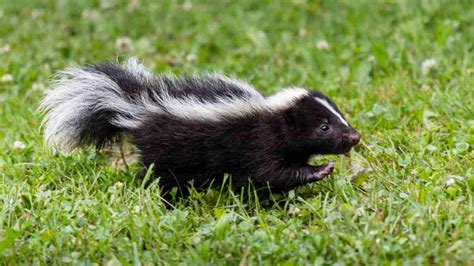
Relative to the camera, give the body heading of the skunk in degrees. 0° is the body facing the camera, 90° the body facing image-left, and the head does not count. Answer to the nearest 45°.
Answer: approximately 270°
